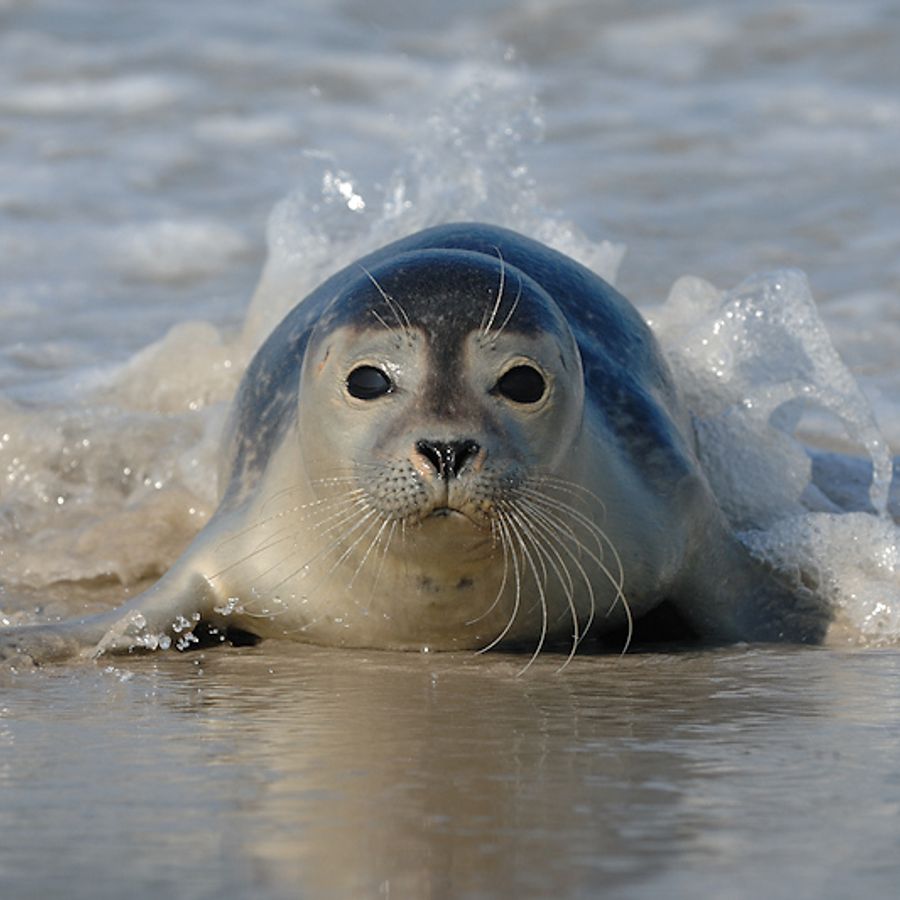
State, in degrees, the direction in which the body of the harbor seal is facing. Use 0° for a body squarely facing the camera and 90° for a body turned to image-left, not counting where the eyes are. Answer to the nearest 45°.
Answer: approximately 0°
